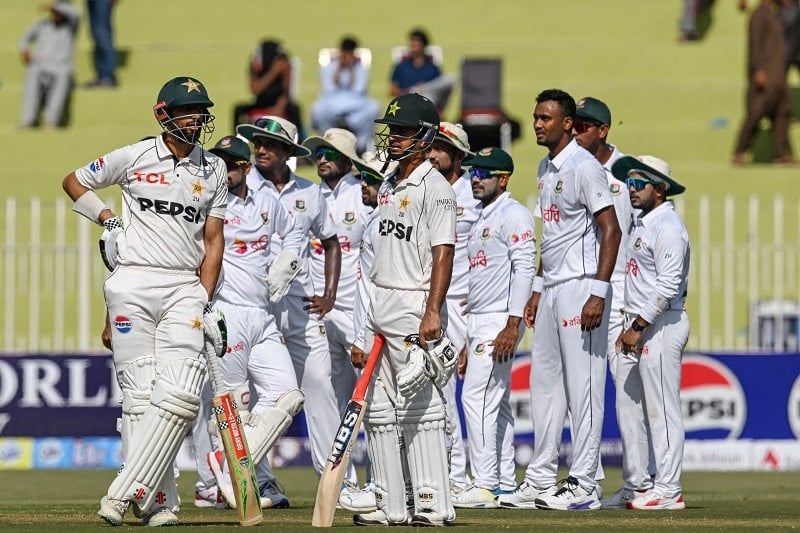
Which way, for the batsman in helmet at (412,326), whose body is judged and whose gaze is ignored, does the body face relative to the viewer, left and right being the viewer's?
facing the viewer and to the left of the viewer

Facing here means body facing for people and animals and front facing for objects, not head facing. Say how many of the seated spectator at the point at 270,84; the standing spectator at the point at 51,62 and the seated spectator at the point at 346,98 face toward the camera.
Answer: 3

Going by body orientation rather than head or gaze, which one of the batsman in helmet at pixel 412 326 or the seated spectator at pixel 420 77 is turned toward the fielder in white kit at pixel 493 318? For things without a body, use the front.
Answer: the seated spectator

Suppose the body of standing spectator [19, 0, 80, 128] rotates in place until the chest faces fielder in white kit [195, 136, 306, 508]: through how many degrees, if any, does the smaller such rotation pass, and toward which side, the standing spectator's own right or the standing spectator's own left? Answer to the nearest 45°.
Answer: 0° — they already face them

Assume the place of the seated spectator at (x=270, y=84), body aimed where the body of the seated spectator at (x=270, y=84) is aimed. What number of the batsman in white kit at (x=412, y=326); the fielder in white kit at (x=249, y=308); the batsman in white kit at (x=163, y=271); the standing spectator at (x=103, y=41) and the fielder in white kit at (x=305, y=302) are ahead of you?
4

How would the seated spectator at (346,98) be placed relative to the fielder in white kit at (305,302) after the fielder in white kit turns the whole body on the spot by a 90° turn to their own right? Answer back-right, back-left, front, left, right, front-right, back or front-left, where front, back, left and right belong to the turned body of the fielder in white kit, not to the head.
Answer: front-right

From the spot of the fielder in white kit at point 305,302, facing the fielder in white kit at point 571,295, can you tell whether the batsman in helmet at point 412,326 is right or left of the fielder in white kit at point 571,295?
right

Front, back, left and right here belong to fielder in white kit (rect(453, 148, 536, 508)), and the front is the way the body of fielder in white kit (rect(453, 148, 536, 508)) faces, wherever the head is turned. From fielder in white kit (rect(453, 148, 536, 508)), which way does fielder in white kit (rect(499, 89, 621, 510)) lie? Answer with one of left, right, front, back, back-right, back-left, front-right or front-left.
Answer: left

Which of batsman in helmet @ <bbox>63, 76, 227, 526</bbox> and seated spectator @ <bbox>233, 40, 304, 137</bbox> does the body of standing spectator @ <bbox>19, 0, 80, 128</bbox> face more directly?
the batsman in helmet

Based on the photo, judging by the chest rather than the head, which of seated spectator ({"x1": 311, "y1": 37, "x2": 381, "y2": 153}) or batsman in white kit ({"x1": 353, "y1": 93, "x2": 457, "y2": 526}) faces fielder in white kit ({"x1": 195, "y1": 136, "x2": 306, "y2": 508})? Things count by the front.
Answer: the seated spectator

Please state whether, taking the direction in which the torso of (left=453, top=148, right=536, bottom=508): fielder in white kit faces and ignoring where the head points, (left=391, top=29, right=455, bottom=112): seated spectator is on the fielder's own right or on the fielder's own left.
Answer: on the fielder's own right
